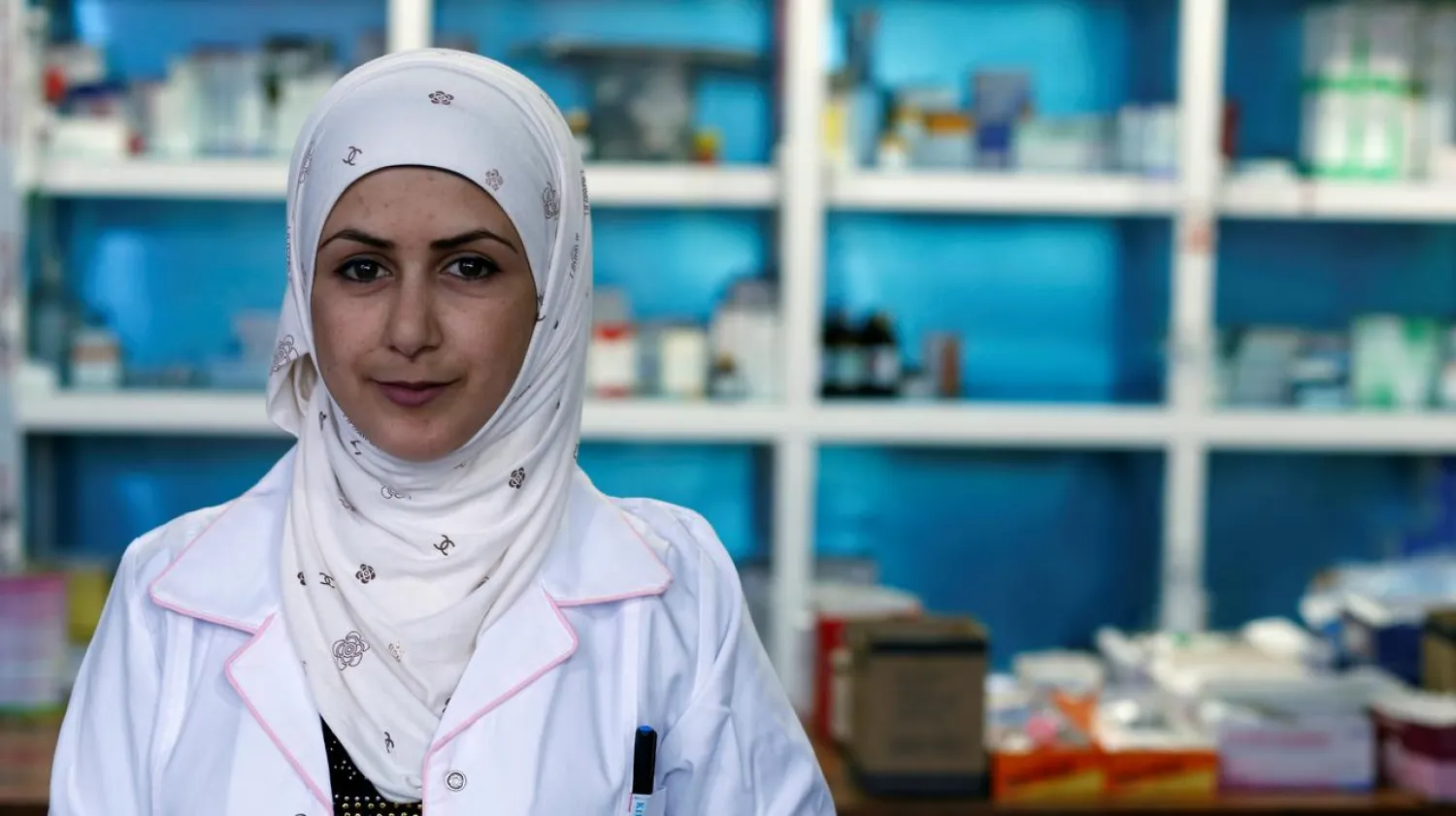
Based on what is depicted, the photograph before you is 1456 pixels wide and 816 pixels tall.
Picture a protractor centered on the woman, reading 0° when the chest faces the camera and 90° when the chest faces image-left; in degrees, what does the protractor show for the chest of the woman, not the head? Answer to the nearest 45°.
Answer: approximately 0°

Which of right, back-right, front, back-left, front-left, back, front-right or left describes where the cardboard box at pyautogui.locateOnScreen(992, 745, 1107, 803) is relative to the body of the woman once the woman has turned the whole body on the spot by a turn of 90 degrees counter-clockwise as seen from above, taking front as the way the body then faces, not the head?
front-left

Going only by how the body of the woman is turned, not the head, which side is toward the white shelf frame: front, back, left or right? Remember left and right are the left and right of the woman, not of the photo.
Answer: back

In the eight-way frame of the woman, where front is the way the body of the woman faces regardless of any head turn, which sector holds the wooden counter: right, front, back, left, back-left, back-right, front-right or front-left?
back-left

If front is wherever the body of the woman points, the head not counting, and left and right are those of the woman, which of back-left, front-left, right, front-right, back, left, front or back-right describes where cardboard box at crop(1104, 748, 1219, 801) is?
back-left

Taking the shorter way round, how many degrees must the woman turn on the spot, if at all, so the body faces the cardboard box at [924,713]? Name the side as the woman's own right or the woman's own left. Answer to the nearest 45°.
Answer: approximately 135° to the woman's own left
